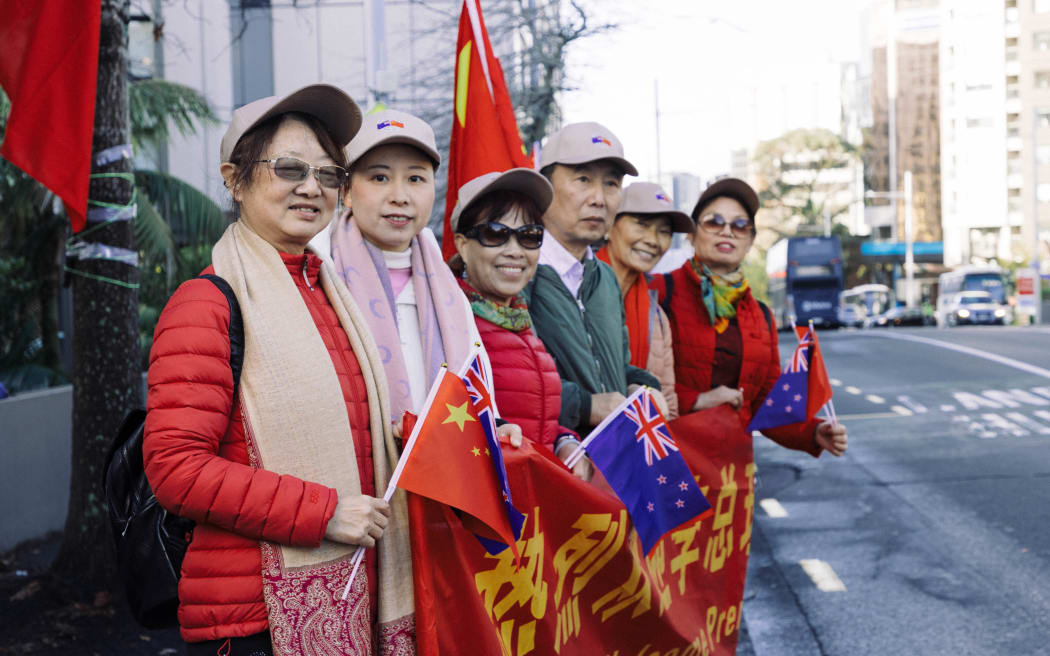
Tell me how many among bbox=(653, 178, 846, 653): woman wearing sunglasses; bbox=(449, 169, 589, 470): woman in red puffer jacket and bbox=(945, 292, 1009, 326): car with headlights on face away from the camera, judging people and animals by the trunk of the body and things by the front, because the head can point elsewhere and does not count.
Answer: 0

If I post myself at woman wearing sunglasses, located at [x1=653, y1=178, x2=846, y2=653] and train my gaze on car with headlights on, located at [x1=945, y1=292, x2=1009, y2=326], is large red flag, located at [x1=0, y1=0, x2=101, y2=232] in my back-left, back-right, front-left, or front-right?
back-left

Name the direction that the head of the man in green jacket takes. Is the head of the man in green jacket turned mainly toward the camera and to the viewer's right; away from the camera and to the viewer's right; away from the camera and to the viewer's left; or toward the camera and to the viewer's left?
toward the camera and to the viewer's right

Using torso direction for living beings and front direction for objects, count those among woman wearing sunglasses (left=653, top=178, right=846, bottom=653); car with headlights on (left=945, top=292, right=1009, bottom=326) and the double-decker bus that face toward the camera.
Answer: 2

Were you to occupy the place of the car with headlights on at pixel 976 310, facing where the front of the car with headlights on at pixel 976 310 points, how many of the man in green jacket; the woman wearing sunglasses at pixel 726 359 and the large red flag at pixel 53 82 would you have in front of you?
3

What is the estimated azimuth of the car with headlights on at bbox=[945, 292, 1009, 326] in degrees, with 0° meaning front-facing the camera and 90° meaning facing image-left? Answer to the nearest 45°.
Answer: approximately 0°

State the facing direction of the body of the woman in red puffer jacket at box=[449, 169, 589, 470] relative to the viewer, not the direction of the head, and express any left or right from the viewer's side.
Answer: facing the viewer and to the right of the viewer

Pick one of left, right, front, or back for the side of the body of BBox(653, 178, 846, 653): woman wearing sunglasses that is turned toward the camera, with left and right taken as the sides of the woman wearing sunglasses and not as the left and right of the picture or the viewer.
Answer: front

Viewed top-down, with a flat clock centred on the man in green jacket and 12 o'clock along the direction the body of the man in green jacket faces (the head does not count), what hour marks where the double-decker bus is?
The double-decker bus is roughly at 8 o'clock from the man in green jacket.

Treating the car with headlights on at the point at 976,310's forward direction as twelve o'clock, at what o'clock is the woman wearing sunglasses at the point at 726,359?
The woman wearing sunglasses is roughly at 12 o'clock from the car with headlights on.

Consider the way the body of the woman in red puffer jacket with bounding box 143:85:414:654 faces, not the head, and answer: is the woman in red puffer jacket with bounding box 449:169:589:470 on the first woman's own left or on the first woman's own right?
on the first woman's own left

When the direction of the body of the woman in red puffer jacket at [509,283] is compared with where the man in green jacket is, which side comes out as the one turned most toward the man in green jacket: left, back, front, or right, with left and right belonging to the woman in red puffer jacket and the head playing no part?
left

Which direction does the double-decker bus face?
away from the camera

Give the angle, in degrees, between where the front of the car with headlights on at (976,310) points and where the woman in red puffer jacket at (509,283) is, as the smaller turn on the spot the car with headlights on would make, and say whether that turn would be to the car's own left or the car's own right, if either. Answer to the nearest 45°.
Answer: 0° — it already faces them

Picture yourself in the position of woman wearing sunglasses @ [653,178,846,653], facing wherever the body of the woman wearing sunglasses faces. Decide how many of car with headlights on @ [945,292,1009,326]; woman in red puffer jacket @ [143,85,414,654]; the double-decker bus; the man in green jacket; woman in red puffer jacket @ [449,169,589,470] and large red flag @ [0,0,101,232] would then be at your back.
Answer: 2

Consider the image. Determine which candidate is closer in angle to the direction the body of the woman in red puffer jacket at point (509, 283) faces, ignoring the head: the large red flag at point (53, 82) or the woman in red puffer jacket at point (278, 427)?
the woman in red puffer jacket
